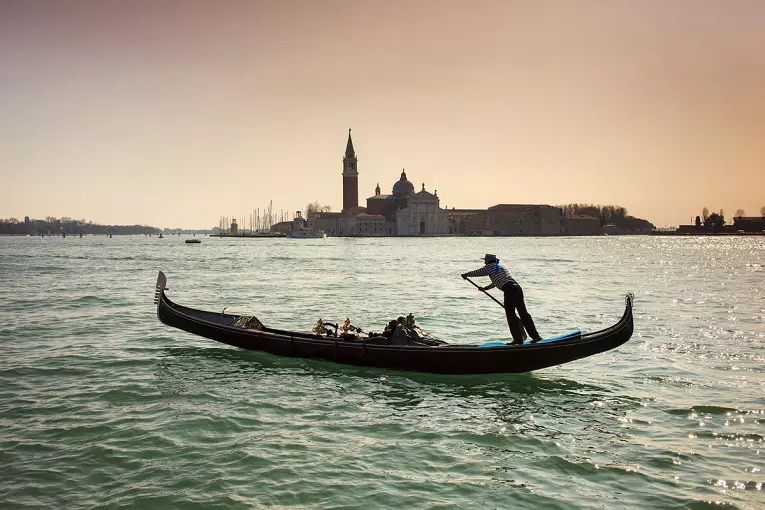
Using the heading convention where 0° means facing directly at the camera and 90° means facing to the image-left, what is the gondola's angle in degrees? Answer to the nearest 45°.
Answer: approximately 90°
